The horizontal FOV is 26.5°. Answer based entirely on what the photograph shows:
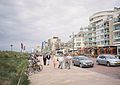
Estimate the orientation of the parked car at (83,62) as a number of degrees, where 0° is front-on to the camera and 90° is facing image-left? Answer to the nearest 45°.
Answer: approximately 315°

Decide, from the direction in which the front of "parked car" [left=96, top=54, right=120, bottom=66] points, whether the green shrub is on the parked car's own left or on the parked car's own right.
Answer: on the parked car's own right

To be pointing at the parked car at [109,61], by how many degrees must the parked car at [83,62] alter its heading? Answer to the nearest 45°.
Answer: approximately 45° to its left

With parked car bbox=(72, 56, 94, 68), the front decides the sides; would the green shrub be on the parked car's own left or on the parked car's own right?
on the parked car's own right

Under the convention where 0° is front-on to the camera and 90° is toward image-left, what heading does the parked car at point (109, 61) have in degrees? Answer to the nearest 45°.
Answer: approximately 315°

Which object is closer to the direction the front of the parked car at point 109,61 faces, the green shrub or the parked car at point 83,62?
the green shrub
